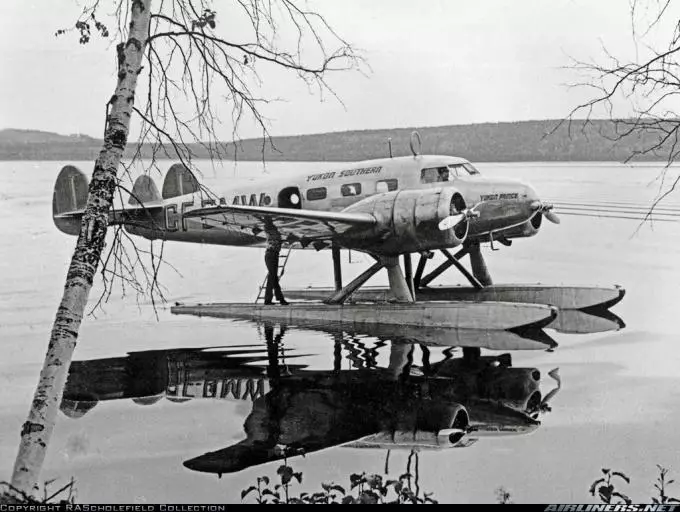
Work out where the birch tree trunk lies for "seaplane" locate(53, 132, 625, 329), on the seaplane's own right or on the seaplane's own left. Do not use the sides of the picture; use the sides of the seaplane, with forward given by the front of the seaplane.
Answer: on the seaplane's own right

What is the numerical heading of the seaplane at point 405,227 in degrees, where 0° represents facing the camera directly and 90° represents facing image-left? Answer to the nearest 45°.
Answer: approximately 315°
